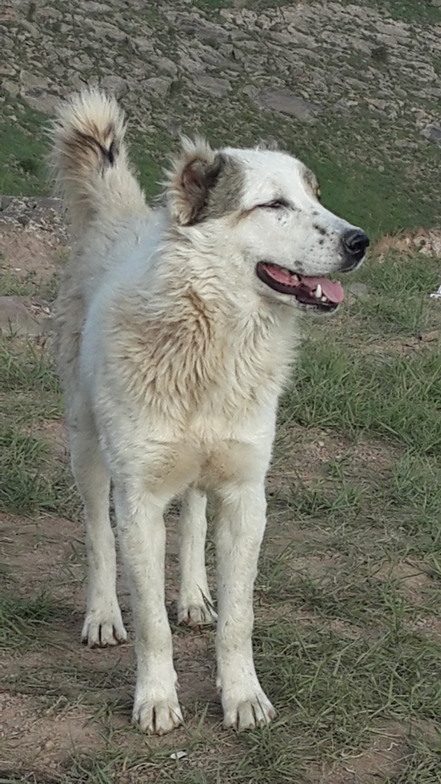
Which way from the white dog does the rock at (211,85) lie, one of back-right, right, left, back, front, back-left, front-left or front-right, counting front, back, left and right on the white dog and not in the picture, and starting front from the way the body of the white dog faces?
back-left

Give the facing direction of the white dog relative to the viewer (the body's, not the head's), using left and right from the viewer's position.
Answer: facing the viewer and to the right of the viewer

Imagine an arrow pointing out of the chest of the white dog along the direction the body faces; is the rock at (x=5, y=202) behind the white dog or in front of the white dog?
behind

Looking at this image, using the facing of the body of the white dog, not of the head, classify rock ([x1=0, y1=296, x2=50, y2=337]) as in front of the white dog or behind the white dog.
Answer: behind

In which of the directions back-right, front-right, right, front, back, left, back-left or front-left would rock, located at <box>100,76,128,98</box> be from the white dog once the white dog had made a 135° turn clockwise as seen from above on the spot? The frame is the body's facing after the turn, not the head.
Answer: right

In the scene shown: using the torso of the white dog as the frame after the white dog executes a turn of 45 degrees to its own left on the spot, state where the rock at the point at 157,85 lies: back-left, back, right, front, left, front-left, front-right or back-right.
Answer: left

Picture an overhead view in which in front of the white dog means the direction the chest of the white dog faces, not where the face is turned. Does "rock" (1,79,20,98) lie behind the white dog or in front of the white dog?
behind

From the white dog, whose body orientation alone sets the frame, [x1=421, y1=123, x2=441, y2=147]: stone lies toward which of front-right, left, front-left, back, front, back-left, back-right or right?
back-left

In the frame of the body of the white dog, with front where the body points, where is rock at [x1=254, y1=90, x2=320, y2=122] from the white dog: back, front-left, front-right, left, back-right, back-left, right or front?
back-left
